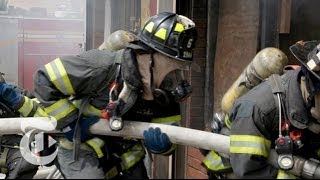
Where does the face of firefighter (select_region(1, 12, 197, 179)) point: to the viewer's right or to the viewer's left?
to the viewer's right

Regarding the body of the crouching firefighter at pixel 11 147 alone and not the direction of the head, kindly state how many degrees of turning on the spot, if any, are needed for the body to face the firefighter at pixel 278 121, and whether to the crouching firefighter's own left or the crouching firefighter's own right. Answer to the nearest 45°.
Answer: approximately 45° to the crouching firefighter's own right

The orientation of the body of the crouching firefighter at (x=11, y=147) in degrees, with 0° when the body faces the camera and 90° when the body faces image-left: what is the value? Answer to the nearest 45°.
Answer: approximately 270°
